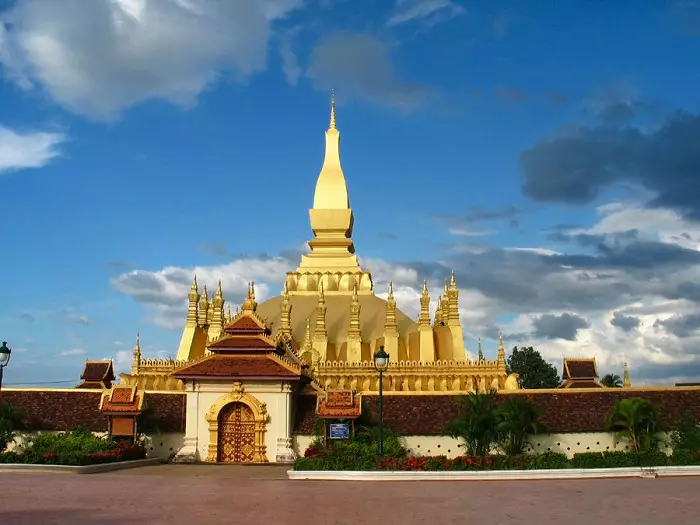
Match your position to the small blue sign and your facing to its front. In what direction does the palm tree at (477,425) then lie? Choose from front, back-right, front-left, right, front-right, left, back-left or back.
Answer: left

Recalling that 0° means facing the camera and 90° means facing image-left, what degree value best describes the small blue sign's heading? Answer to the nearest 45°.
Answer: approximately 0°

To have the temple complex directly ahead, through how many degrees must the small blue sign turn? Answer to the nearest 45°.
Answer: approximately 180°

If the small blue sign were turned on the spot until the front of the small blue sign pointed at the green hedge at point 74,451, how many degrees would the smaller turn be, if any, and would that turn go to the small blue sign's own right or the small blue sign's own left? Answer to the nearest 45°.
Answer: approximately 90° to the small blue sign's own right

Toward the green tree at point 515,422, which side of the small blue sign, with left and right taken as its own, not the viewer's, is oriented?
left

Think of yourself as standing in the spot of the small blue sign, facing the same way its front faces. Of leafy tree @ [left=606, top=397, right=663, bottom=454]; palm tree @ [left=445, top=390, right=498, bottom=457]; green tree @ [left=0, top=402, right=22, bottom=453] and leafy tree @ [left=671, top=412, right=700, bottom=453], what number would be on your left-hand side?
3

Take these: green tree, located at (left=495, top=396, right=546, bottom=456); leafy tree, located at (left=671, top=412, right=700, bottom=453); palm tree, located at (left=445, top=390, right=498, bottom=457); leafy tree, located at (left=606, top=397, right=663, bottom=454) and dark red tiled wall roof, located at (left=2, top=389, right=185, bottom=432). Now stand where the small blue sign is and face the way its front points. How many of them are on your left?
4

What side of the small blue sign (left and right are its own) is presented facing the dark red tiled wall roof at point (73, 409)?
right

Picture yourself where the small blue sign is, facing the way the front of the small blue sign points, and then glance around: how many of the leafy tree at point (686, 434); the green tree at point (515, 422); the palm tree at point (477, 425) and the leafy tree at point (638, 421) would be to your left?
4

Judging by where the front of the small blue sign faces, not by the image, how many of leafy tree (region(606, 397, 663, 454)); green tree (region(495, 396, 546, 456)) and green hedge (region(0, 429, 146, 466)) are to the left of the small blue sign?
2

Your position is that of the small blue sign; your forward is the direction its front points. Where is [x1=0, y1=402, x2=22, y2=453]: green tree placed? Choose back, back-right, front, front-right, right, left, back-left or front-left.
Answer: right

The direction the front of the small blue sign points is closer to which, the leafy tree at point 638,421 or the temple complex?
the leafy tree

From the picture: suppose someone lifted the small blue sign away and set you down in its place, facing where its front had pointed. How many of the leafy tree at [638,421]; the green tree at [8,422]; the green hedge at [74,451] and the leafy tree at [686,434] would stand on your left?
2

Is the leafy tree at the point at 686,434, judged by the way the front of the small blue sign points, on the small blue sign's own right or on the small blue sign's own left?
on the small blue sign's own left

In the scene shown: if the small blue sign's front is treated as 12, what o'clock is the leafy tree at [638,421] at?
The leafy tree is roughly at 9 o'clock from the small blue sign.
